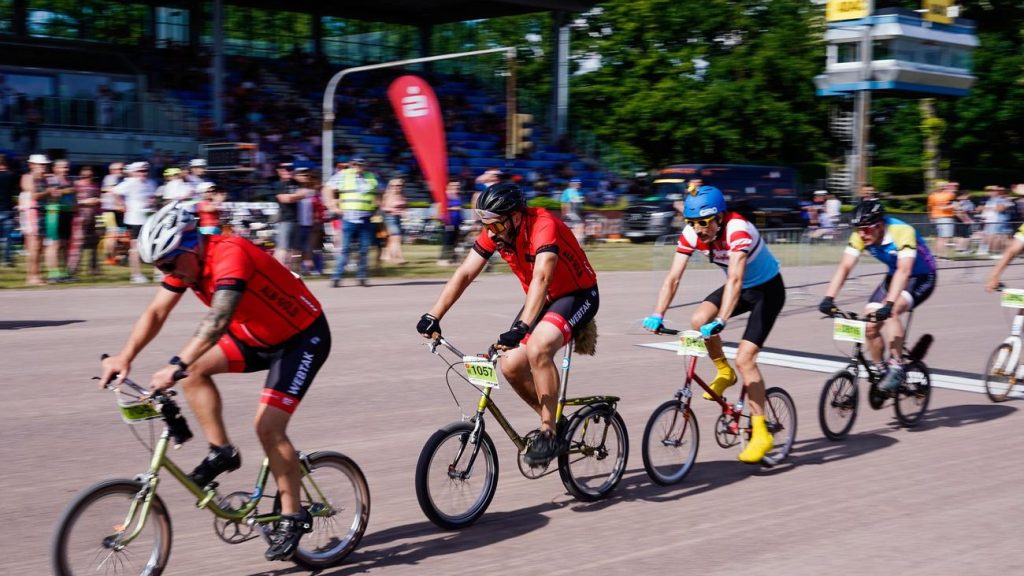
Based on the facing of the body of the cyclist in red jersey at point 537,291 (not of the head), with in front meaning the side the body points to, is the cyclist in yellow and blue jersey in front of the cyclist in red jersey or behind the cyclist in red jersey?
behind

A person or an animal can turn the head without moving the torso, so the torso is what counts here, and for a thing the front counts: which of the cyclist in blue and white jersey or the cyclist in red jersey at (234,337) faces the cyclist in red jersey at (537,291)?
the cyclist in blue and white jersey

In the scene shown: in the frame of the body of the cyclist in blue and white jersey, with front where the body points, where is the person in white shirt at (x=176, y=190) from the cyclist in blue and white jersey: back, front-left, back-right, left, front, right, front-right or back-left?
right

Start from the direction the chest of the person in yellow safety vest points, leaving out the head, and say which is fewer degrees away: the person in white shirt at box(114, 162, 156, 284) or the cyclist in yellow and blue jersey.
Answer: the cyclist in yellow and blue jersey

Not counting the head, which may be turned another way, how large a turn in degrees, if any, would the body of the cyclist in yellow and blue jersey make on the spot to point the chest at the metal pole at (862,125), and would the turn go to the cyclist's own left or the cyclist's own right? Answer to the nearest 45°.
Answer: approximately 135° to the cyclist's own right

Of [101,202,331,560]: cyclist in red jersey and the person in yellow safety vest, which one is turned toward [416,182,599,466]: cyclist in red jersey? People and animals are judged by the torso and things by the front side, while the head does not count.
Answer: the person in yellow safety vest

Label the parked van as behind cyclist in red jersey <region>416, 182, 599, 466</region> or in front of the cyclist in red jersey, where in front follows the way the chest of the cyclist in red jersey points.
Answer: behind

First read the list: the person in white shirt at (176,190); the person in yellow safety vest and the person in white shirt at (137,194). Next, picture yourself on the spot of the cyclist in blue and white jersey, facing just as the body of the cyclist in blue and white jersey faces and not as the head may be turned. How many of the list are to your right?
3

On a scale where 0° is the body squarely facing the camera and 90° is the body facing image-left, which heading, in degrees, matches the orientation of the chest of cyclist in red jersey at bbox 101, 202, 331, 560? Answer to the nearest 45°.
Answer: approximately 45°

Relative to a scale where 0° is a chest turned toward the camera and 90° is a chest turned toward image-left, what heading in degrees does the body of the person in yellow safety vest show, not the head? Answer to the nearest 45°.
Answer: approximately 0°

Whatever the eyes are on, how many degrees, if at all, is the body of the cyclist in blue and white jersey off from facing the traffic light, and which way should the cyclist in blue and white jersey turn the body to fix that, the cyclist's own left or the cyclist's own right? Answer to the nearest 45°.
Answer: approximately 135° to the cyclist's own right

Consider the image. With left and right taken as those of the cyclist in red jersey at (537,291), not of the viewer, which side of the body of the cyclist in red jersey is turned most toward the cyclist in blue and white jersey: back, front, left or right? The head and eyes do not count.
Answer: back

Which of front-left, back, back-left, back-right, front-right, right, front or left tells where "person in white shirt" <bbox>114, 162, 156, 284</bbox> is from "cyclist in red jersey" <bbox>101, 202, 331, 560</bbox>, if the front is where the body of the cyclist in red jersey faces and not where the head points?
back-right

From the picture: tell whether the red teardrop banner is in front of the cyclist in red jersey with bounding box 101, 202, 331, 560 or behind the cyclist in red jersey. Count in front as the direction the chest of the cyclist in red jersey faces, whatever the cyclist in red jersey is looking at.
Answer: behind

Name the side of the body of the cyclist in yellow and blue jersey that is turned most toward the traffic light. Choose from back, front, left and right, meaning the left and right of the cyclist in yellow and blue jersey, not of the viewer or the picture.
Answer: right

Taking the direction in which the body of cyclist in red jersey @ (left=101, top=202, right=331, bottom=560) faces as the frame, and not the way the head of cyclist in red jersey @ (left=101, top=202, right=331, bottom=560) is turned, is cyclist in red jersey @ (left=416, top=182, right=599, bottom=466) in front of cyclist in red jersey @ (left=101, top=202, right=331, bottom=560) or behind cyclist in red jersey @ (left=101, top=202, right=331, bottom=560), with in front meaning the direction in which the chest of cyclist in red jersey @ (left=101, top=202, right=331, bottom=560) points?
behind
